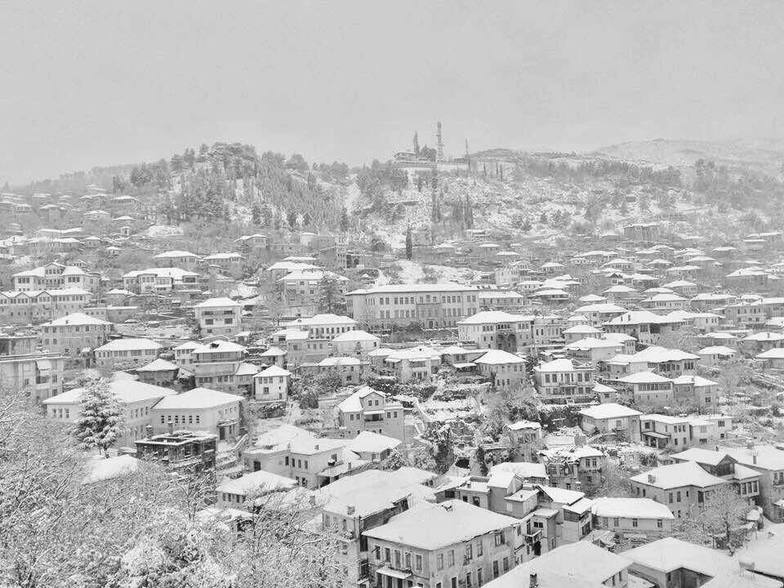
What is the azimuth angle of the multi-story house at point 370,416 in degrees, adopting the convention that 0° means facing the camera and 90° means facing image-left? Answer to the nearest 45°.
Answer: approximately 0°

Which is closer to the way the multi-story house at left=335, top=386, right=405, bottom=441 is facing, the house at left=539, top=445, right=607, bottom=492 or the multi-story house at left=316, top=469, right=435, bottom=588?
the multi-story house

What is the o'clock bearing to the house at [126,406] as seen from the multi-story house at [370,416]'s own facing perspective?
The house is roughly at 3 o'clock from the multi-story house.

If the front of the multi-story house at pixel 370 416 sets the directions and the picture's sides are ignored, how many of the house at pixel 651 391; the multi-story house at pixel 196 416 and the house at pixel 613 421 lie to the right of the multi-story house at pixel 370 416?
1

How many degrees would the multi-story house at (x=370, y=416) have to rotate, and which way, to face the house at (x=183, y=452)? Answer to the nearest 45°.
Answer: approximately 45° to its right

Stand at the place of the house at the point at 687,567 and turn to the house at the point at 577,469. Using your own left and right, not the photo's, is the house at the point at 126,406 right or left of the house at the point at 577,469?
left

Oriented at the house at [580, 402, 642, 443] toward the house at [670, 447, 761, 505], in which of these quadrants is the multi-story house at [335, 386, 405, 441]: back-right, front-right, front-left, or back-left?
back-right

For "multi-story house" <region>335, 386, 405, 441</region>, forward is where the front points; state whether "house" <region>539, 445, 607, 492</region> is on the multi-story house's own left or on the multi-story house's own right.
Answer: on the multi-story house's own left

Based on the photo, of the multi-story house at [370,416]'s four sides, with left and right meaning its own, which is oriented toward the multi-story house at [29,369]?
right

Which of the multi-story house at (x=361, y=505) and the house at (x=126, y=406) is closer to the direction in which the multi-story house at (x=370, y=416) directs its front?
the multi-story house

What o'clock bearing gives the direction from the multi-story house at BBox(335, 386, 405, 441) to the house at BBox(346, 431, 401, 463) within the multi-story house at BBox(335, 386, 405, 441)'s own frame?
The house is roughly at 12 o'clock from the multi-story house.

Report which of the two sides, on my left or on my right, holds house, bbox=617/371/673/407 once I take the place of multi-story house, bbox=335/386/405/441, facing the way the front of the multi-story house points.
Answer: on my left

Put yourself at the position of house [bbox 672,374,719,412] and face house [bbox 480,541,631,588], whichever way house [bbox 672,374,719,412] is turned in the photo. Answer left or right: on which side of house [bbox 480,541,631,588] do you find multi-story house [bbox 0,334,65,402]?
right

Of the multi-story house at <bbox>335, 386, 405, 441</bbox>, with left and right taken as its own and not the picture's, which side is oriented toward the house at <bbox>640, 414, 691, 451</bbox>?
left

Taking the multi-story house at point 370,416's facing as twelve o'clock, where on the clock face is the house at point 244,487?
The house is roughly at 1 o'clock from the multi-story house.

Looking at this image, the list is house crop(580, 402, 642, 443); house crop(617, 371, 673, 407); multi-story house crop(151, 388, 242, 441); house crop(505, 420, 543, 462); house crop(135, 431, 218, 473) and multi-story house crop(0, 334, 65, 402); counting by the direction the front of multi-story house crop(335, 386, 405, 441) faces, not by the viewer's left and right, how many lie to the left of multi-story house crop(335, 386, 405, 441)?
3

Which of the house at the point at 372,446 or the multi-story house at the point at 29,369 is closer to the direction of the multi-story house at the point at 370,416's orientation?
the house
